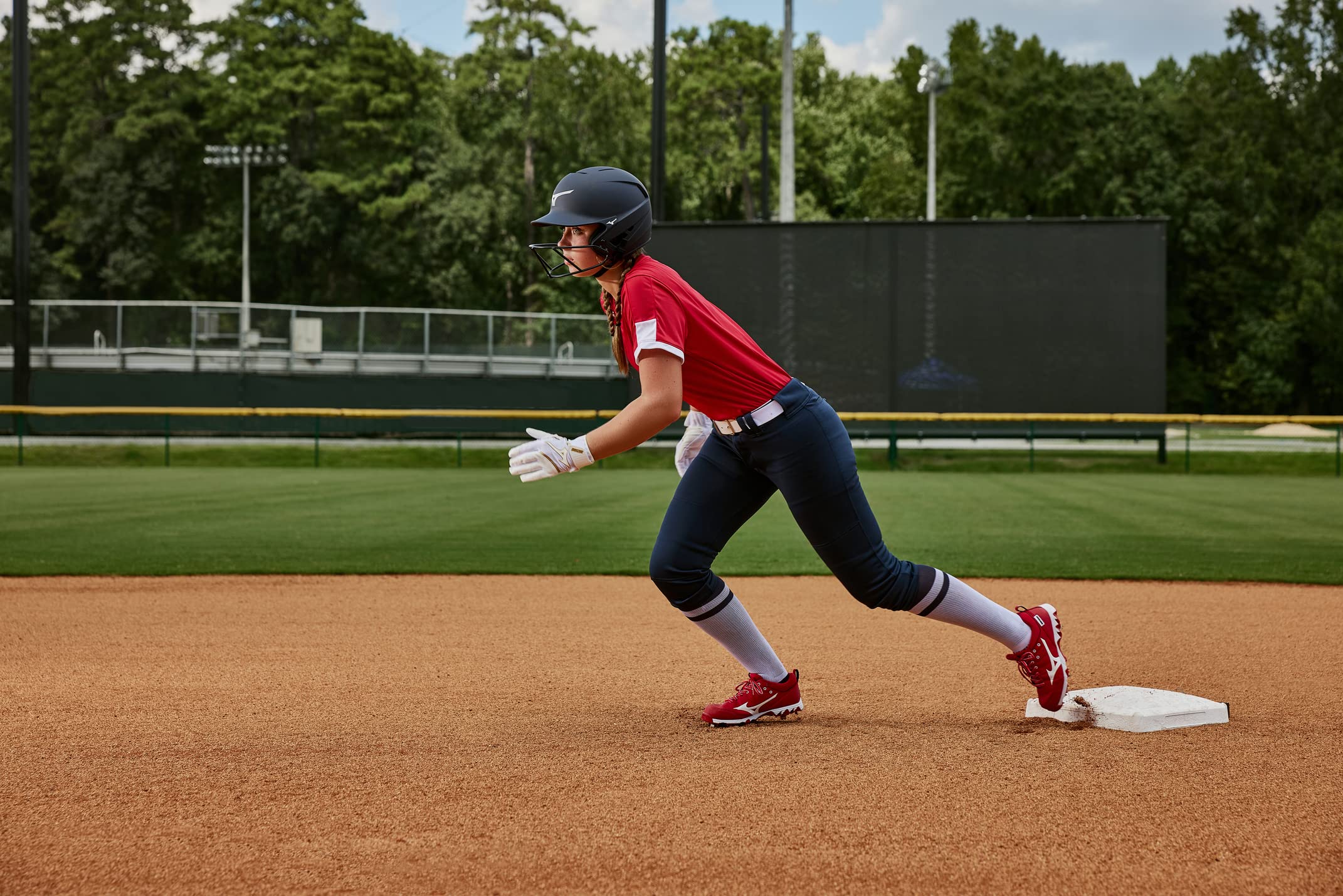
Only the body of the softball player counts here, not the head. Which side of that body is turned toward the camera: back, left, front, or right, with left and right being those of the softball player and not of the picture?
left

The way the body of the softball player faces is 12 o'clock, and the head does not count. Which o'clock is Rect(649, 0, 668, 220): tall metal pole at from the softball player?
The tall metal pole is roughly at 3 o'clock from the softball player.

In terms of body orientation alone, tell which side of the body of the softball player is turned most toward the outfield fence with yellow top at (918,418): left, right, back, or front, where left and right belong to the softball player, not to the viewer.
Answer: right

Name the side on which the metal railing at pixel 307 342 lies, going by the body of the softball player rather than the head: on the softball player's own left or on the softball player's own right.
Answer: on the softball player's own right

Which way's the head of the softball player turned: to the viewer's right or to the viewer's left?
to the viewer's left

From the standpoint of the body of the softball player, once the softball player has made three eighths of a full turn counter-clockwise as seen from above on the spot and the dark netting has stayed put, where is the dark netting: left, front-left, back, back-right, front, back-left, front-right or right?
back-left
